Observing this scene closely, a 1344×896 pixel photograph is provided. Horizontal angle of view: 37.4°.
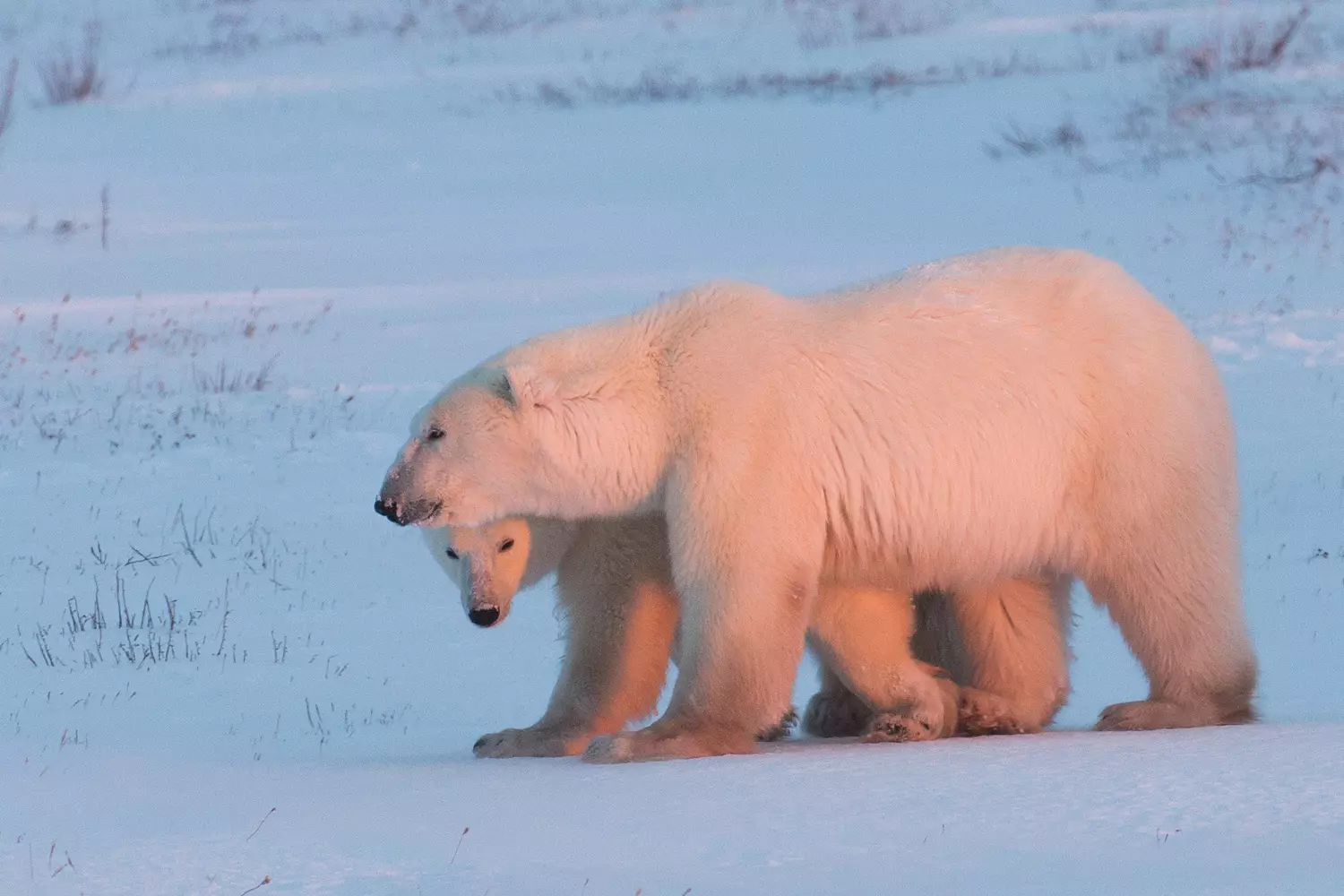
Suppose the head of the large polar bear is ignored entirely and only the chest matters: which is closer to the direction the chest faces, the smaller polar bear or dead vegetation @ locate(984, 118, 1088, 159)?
the smaller polar bear

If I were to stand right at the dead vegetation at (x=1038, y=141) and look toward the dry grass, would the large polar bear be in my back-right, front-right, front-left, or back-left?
front-left

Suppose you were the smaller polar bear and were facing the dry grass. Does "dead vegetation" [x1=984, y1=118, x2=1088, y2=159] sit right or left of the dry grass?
right

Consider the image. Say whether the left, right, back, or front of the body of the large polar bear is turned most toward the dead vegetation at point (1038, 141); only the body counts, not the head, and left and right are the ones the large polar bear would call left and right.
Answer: right

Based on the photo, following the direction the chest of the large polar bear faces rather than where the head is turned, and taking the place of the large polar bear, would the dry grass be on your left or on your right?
on your right

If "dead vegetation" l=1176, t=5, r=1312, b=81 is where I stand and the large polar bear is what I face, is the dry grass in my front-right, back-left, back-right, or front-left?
front-right

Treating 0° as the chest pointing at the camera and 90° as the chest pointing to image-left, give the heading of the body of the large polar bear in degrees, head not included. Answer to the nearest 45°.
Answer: approximately 90°

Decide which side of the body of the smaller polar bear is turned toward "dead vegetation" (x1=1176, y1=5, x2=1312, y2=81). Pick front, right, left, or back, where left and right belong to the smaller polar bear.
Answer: right

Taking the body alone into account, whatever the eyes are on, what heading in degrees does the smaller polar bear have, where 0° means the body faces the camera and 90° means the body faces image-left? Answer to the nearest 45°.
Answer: approximately 90°

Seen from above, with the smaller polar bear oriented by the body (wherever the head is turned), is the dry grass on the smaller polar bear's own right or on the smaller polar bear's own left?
on the smaller polar bear's own right

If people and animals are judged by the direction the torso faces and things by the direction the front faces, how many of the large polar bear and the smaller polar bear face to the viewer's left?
2
